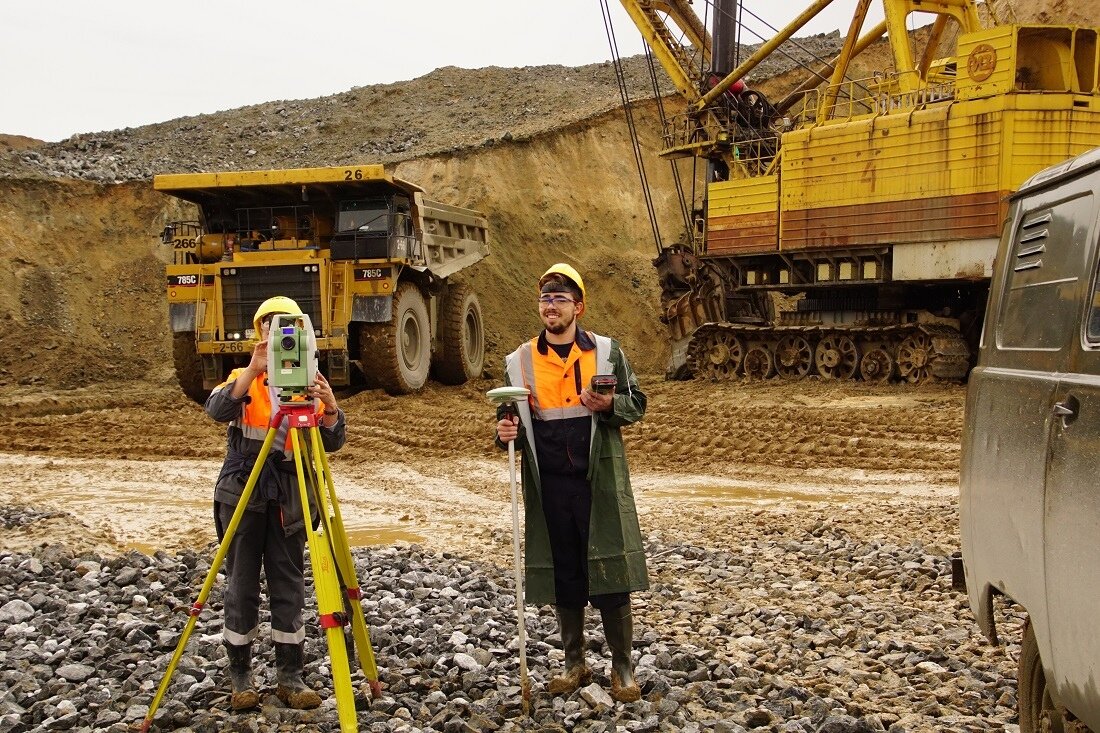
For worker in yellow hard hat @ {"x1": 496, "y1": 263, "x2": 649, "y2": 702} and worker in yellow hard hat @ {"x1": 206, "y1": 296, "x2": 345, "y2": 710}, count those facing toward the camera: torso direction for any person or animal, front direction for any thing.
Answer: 2

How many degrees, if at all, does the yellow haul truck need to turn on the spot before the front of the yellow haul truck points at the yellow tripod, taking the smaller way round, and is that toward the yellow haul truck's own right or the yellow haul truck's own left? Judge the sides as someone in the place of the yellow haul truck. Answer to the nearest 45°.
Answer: approximately 45° to the yellow haul truck's own left

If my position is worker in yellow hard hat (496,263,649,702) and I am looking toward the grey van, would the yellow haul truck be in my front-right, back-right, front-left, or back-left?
back-left

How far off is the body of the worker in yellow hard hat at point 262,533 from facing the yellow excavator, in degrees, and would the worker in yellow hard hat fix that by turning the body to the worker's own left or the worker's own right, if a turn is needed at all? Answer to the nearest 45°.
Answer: approximately 135° to the worker's own left

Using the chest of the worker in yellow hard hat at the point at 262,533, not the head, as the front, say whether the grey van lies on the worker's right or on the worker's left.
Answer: on the worker's left

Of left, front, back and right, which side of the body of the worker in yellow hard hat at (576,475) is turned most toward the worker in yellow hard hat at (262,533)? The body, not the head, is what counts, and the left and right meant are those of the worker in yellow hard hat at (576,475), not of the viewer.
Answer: right
